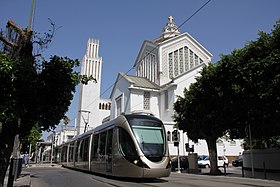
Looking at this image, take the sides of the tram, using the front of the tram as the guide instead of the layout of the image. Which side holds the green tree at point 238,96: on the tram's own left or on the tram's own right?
on the tram's own left

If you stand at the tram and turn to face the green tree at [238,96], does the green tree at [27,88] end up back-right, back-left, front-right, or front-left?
back-right

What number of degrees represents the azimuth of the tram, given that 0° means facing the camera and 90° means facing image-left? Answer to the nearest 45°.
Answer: approximately 315°

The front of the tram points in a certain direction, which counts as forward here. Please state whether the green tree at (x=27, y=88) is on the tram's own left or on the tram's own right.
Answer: on the tram's own right
